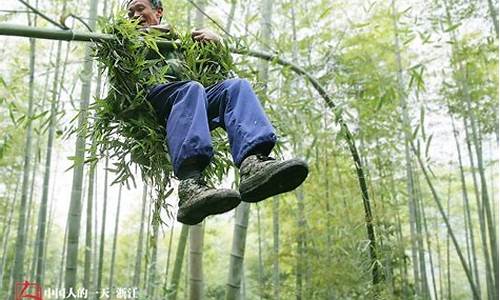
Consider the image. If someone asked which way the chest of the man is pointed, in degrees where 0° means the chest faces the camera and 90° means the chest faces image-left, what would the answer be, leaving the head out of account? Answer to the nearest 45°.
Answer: approximately 315°
